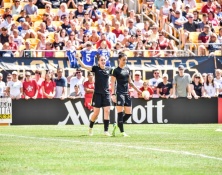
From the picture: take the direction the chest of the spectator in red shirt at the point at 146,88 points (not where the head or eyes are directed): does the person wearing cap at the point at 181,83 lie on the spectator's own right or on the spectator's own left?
on the spectator's own left

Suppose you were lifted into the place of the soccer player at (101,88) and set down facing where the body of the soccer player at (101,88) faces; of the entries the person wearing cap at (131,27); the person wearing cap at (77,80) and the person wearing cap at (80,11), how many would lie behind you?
3

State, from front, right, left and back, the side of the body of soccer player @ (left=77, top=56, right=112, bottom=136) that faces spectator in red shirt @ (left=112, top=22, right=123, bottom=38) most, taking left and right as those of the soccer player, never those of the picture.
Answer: back

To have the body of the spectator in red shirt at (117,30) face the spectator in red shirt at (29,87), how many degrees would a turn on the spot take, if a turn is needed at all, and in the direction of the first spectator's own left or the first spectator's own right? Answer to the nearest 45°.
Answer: approximately 45° to the first spectator's own right

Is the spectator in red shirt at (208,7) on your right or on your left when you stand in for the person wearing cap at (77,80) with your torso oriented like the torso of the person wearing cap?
on your left

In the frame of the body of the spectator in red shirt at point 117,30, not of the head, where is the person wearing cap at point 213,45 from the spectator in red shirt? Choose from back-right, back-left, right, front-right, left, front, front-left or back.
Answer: left

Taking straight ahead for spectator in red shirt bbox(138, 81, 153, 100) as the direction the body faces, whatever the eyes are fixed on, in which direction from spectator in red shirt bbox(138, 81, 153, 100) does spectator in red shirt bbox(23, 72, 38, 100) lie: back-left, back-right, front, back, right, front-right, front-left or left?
right

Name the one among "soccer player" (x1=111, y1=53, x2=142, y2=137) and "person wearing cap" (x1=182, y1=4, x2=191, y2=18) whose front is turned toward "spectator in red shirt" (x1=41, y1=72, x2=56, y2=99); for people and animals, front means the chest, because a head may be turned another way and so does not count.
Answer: the person wearing cap
